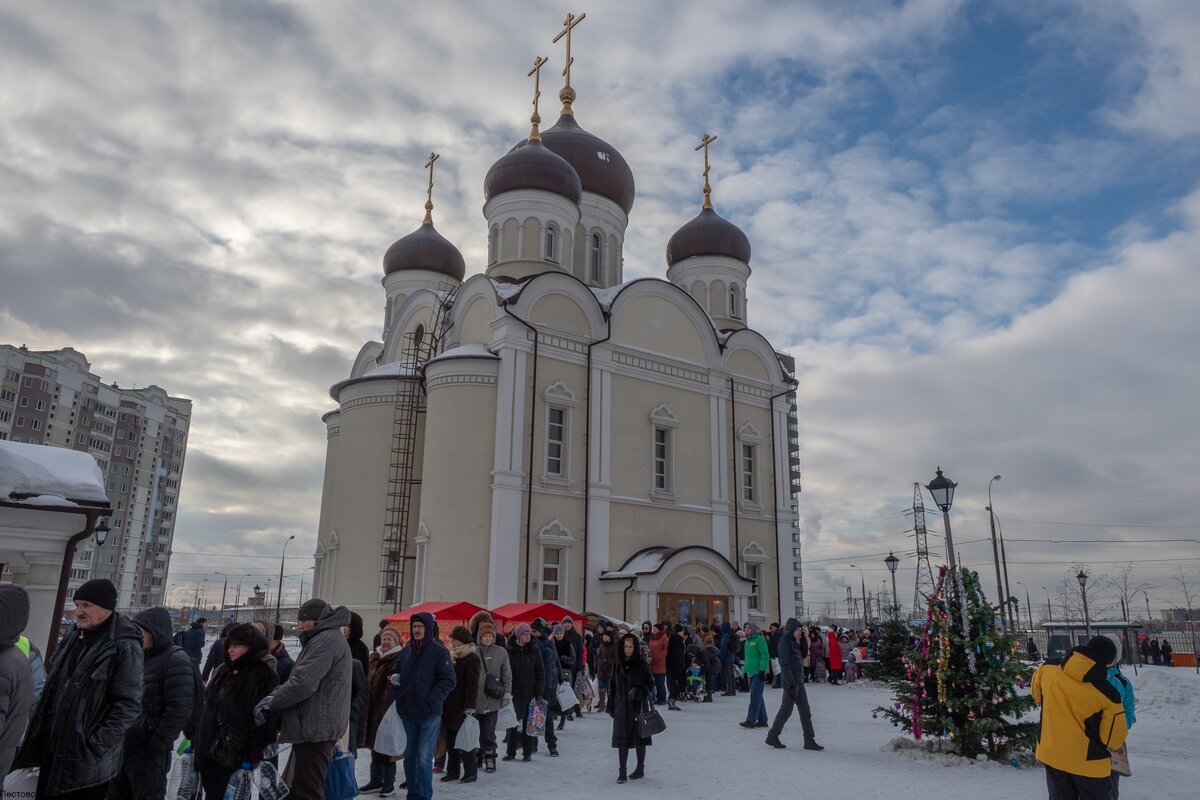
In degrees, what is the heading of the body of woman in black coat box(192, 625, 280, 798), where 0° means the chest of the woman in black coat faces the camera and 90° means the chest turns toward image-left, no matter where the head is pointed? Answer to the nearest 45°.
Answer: approximately 45°

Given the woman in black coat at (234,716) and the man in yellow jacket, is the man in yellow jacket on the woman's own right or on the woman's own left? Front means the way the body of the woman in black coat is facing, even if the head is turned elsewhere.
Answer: on the woman's own left
